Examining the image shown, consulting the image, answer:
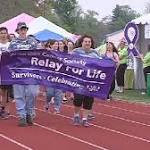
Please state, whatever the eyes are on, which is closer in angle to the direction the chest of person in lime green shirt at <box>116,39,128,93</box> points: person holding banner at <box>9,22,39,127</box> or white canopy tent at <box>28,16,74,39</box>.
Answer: the person holding banner

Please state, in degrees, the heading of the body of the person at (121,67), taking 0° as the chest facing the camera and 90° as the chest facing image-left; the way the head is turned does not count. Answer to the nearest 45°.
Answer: approximately 45°

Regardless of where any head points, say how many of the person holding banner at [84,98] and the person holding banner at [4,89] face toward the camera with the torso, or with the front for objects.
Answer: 2

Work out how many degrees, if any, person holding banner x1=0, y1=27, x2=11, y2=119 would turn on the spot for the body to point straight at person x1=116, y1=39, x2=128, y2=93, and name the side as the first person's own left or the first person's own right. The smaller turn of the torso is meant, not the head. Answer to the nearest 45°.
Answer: approximately 135° to the first person's own left

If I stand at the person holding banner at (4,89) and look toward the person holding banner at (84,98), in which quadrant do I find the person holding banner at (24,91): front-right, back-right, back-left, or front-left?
front-right

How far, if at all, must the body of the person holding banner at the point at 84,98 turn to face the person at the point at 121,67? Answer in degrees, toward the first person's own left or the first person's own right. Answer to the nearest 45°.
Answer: approximately 180°

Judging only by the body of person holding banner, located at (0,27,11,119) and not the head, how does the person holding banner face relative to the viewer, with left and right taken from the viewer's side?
facing the viewer

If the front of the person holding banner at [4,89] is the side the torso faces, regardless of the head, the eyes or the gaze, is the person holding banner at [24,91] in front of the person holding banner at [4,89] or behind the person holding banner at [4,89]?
in front

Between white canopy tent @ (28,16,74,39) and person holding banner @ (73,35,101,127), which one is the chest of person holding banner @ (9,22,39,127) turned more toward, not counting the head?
the person holding banner

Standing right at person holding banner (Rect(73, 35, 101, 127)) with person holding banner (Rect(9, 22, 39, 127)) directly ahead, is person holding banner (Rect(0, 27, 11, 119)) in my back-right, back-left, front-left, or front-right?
front-right

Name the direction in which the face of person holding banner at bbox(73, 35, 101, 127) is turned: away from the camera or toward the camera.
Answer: toward the camera

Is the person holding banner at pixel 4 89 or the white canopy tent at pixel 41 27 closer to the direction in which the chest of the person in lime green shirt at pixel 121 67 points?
the person holding banner

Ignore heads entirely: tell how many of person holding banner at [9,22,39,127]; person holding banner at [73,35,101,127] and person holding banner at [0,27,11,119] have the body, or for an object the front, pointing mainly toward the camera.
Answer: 3

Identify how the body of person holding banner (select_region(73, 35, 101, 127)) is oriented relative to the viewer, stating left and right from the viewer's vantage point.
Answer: facing the viewer

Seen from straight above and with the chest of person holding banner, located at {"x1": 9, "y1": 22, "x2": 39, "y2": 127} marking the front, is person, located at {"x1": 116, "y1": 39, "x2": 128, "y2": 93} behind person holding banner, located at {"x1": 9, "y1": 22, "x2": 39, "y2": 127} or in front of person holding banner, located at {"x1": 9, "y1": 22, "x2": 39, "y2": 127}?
behind
